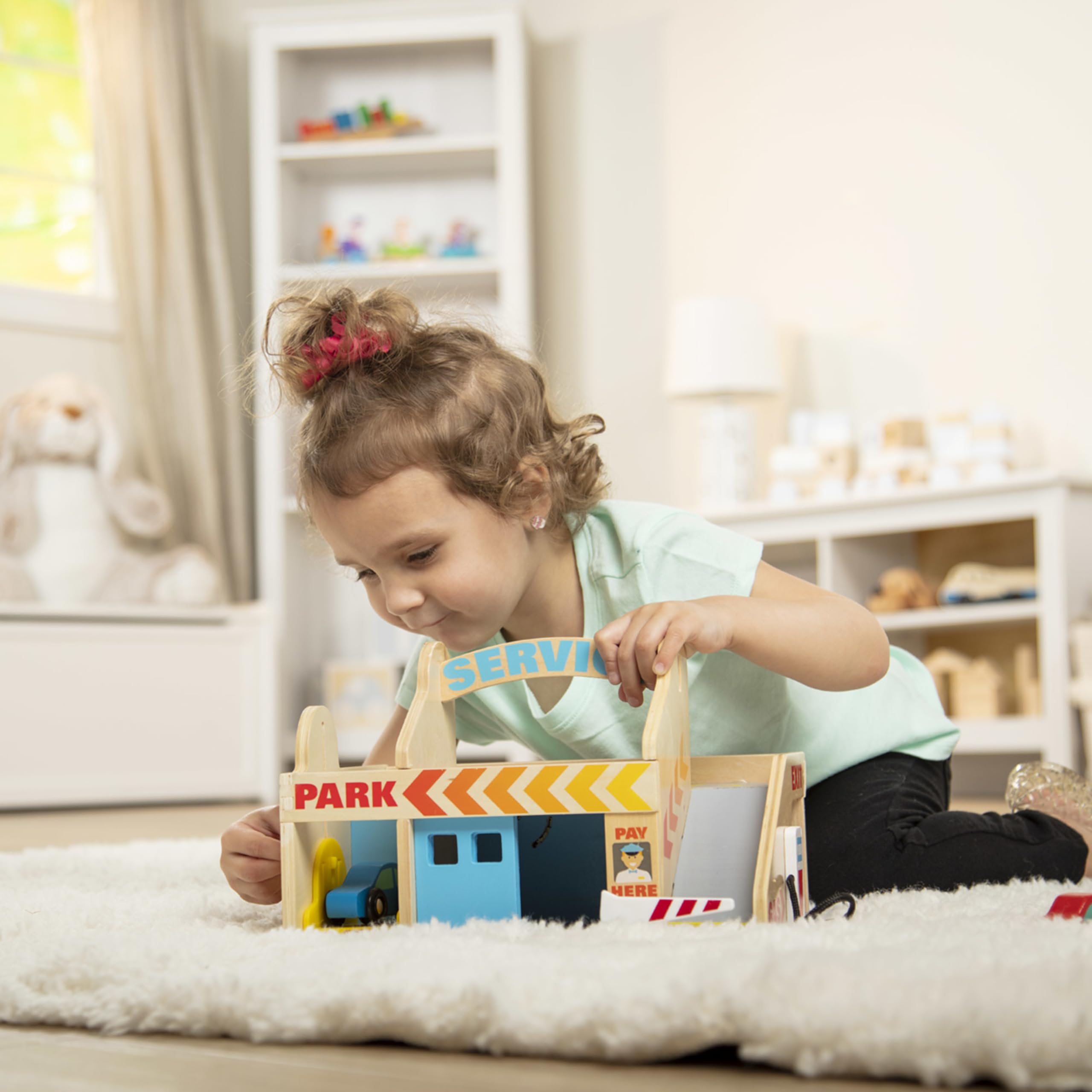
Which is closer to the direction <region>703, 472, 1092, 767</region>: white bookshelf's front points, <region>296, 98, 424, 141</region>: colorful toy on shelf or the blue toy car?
the blue toy car

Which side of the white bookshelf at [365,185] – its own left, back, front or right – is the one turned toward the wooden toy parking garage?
front

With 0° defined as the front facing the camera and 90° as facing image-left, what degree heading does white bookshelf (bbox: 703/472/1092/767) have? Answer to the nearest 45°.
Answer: approximately 45°

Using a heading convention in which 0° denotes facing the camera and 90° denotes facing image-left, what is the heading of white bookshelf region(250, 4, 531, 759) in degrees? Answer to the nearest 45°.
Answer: approximately 0°

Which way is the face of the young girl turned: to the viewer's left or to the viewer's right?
to the viewer's left

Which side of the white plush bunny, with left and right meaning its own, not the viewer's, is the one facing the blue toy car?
front

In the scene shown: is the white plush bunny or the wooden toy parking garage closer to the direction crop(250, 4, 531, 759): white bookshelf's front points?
the wooden toy parking garage

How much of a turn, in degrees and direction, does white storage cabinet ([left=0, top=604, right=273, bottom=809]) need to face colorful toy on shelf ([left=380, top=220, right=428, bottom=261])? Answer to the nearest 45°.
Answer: approximately 135° to its left

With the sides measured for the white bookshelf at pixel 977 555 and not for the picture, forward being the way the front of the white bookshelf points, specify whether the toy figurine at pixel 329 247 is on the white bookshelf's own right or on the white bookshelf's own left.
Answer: on the white bookshelf's own right

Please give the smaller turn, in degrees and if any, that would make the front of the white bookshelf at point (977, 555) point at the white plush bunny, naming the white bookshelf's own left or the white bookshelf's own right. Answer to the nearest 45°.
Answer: approximately 45° to the white bookshelf's own right

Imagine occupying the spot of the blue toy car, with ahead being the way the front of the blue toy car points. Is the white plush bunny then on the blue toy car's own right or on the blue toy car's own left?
on the blue toy car's own right

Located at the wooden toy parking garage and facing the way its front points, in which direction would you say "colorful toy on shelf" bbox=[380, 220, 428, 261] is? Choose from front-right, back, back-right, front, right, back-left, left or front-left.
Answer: back

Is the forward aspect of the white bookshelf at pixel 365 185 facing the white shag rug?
yes
